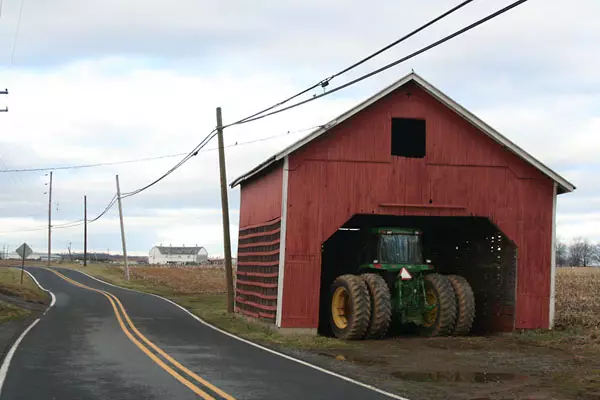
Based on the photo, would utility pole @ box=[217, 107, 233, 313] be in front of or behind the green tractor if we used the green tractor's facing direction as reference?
in front

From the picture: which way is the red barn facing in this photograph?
toward the camera

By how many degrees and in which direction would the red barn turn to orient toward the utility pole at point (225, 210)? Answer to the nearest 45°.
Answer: approximately 135° to its right

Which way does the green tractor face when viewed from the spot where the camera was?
facing away from the viewer and to the left of the viewer
